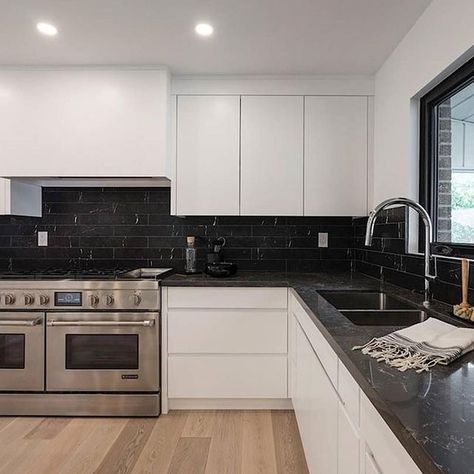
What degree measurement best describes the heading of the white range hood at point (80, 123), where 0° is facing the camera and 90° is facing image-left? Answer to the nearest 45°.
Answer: approximately 0°

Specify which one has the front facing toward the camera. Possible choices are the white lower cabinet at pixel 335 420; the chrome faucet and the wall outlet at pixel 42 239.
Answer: the wall outlet

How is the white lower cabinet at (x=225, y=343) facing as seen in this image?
toward the camera

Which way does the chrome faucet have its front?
to the viewer's left

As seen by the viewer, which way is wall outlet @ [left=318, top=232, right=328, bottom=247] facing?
toward the camera

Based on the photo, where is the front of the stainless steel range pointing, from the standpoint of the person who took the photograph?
facing the viewer

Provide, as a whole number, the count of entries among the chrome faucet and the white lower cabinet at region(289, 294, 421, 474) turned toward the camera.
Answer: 0

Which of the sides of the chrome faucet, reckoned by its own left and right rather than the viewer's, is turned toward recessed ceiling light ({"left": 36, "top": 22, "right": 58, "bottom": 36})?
front

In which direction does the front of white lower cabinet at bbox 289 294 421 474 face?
to the viewer's left
